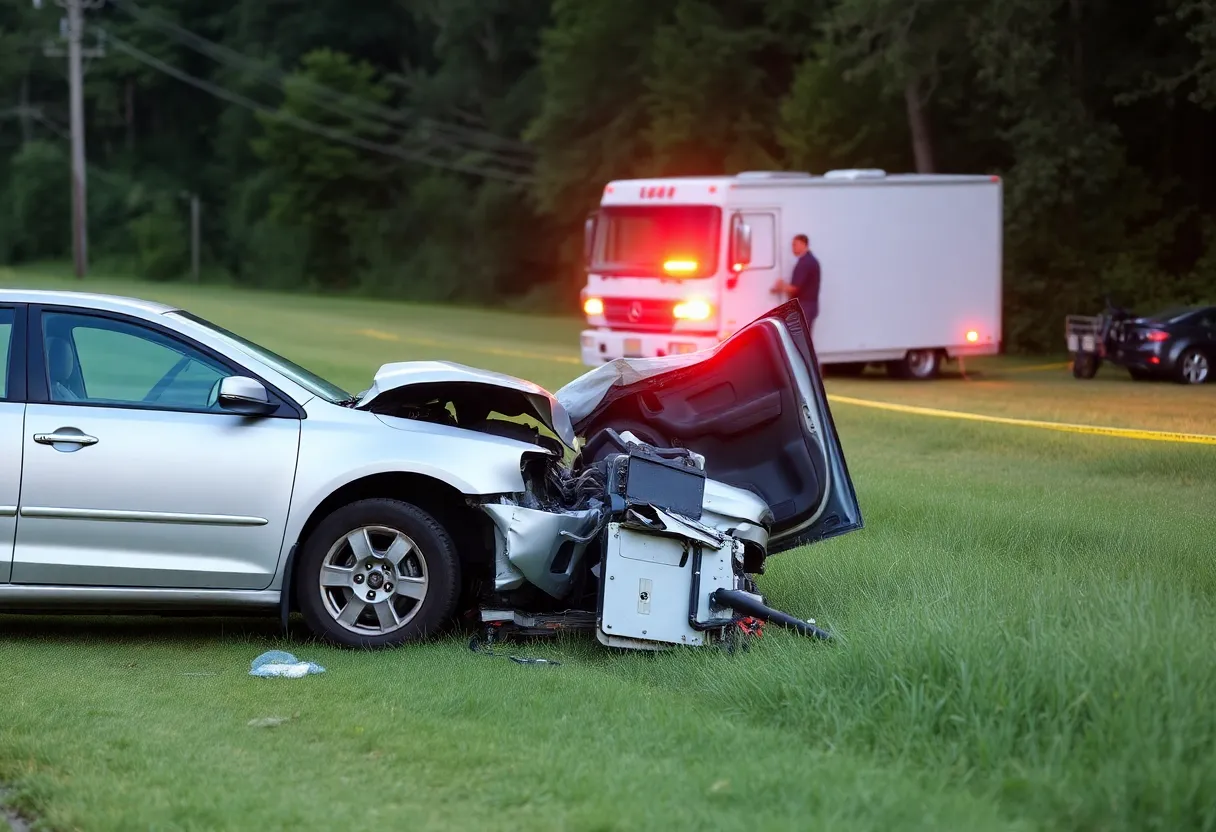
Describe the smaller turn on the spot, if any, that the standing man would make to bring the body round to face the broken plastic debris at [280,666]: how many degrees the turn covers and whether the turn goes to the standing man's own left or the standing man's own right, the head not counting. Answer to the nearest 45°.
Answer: approximately 90° to the standing man's own left

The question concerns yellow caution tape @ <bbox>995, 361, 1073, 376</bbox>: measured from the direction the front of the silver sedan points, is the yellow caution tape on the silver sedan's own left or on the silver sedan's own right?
on the silver sedan's own left

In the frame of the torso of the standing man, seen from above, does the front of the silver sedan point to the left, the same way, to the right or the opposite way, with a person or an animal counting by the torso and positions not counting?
the opposite way

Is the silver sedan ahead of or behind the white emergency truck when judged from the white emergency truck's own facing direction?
ahead

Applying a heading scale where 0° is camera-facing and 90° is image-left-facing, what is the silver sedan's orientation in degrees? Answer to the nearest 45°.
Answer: approximately 270°

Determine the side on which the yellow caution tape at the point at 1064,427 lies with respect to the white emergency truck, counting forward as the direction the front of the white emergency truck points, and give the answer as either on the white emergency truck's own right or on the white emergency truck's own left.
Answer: on the white emergency truck's own left

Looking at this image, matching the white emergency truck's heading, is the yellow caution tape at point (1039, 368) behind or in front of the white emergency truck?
behind

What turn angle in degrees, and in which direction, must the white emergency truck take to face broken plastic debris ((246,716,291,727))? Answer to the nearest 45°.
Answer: approximately 45° to its left

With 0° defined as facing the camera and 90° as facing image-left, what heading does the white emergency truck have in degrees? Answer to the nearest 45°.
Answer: approximately 45°

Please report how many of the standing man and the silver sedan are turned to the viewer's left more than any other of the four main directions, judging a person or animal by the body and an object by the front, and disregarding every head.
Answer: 1

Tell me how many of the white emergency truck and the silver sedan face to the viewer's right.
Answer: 1

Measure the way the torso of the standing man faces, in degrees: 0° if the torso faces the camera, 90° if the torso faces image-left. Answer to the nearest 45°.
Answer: approximately 90°

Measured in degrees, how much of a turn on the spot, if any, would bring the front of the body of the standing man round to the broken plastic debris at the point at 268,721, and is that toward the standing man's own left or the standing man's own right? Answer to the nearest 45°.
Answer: approximately 90° to the standing man's own left

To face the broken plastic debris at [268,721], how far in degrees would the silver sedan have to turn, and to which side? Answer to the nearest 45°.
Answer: approximately 90° to its right
